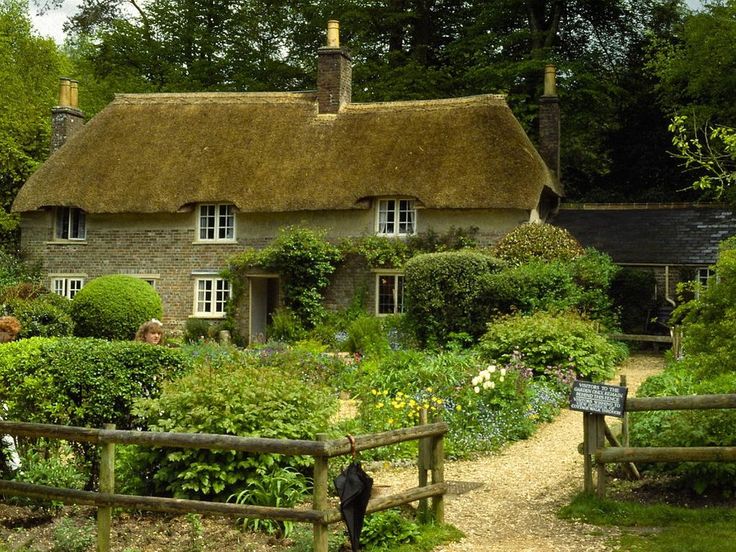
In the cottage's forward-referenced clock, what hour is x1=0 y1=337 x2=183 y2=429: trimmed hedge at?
The trimmed hedge is roughly at 12 o'clock from the cottage.

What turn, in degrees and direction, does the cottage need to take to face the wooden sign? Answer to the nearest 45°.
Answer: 0° — it already faces it

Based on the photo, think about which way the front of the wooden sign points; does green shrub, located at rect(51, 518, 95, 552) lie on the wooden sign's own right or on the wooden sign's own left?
on the wooden sign's own right

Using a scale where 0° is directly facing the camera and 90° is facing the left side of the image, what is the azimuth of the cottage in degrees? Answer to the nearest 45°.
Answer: approximately 0°

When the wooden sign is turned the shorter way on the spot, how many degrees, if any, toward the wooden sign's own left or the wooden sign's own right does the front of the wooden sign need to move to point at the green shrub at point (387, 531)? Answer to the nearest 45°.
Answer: approximately 45° to the wooden sign's own right

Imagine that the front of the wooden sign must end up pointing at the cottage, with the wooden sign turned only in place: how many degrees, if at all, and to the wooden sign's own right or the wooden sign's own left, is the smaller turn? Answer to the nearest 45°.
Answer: approximately 135° to the wooden sign's own right

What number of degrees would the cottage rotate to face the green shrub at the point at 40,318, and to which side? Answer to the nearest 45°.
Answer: approximately 45° to its right

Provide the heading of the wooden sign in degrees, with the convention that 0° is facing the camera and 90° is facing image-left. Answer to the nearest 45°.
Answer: approximately 0°

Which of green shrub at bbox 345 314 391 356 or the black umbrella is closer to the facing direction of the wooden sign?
the black umbrella

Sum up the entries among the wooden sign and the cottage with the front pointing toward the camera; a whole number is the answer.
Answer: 2

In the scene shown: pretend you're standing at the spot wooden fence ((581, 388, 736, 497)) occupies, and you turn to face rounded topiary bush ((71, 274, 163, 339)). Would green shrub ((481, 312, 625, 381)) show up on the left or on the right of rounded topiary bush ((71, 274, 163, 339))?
right
